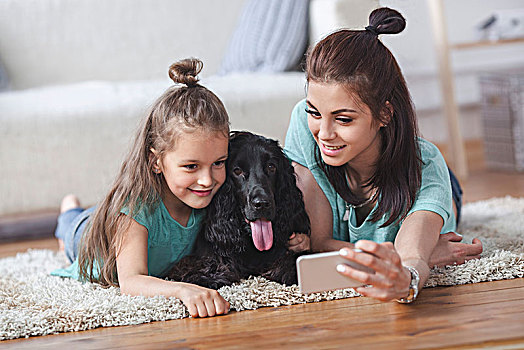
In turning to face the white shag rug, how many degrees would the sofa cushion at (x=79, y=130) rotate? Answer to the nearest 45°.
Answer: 0° — it already faces it

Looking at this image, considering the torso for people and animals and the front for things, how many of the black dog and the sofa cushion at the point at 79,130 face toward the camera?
2

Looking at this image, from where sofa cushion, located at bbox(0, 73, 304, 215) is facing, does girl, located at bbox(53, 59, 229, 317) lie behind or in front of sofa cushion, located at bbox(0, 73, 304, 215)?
in front

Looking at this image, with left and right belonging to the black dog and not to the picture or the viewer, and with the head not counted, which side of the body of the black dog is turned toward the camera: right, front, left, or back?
front

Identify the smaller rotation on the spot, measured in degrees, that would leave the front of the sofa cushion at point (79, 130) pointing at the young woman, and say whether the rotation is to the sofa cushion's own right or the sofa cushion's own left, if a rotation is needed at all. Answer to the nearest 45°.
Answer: approximately 45° to the sofa cushion's own left

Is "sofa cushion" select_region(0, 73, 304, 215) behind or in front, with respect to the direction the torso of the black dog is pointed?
behind

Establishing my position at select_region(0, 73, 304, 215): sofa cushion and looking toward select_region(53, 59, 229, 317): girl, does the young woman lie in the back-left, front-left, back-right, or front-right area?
front-left

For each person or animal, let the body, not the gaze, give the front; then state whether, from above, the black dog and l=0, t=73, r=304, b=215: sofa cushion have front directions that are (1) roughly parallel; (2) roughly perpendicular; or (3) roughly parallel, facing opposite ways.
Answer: roughly parallel

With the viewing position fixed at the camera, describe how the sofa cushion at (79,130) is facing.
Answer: facing the viewer

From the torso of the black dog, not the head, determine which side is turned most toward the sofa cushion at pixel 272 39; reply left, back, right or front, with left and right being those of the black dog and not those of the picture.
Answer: back
